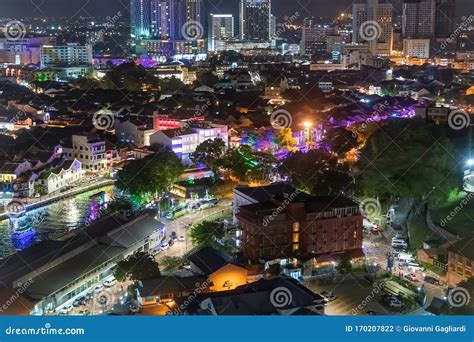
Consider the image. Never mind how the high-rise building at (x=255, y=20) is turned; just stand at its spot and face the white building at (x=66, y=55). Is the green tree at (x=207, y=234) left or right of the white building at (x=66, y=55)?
left

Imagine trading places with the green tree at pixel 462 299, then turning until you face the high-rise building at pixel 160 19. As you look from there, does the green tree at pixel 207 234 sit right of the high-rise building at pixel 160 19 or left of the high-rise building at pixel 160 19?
left

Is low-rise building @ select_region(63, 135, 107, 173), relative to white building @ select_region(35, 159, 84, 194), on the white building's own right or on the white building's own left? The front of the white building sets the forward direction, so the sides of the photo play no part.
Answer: on the white building's own left

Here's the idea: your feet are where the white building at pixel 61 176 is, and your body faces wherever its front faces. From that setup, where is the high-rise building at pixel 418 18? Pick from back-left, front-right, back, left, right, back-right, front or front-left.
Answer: left

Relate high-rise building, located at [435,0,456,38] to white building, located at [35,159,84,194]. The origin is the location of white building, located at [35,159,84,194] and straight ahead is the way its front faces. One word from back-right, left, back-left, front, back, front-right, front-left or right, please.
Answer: left

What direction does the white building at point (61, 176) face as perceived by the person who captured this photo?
facing the viewer and to the right of the viewer

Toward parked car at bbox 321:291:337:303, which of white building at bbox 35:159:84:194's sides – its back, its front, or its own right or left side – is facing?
front

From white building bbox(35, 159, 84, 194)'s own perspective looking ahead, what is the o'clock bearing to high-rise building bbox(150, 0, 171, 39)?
The high-rise building is roughly at 8 o'clock from the white building.

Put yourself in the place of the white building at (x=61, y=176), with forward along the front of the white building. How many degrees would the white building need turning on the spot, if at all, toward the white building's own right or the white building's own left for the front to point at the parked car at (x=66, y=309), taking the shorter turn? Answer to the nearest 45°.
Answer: approximately 45° to the white building's own right

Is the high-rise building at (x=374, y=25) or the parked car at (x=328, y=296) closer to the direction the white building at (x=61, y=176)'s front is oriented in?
the parked car

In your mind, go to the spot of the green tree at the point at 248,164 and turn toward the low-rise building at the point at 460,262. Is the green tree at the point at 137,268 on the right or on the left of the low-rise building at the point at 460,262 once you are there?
right

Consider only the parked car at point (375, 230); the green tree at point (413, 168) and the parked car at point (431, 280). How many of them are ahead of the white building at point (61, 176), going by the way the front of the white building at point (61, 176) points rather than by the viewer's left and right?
3

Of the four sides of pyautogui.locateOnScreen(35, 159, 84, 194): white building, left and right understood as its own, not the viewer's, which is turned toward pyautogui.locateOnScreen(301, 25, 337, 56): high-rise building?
left

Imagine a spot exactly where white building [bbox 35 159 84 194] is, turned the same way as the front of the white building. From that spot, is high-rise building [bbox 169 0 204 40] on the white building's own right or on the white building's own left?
on the white building's own left

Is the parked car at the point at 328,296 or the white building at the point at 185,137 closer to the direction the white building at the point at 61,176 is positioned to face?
the parked car

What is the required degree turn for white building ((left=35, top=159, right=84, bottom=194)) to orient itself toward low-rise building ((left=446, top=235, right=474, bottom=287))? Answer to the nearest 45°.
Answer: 0° — it already faces it

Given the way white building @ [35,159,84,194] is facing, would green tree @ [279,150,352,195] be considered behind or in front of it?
in front

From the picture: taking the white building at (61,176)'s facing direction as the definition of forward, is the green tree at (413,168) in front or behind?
in front

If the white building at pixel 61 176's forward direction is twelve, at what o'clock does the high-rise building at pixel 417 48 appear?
The high-rise building is roughly at 9 o'clock from the white building.
